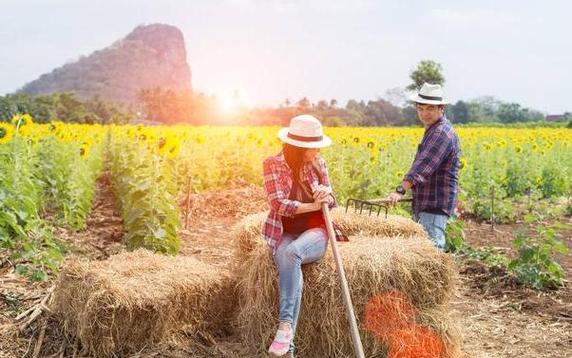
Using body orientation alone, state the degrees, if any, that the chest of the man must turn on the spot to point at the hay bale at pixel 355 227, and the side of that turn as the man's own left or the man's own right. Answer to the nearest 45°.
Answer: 0° — they already face it

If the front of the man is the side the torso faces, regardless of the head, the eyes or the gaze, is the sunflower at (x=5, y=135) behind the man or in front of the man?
in front

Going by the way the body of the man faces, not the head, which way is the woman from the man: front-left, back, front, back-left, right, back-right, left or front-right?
front-left

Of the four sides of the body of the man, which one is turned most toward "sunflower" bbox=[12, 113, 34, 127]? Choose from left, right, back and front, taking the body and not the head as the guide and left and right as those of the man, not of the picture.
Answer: front

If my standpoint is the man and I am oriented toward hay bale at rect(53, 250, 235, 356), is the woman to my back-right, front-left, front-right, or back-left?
front-left

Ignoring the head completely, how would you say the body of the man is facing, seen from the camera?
to the viewer's left

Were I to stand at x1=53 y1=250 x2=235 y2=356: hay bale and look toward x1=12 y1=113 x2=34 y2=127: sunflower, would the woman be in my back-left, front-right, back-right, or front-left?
back-right

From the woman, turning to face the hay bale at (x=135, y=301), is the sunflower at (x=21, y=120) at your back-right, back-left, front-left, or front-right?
front-right

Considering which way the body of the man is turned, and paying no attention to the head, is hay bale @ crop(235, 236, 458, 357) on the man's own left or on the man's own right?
on the man's own left

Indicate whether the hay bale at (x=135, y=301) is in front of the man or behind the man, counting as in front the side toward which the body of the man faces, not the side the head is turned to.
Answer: in front
